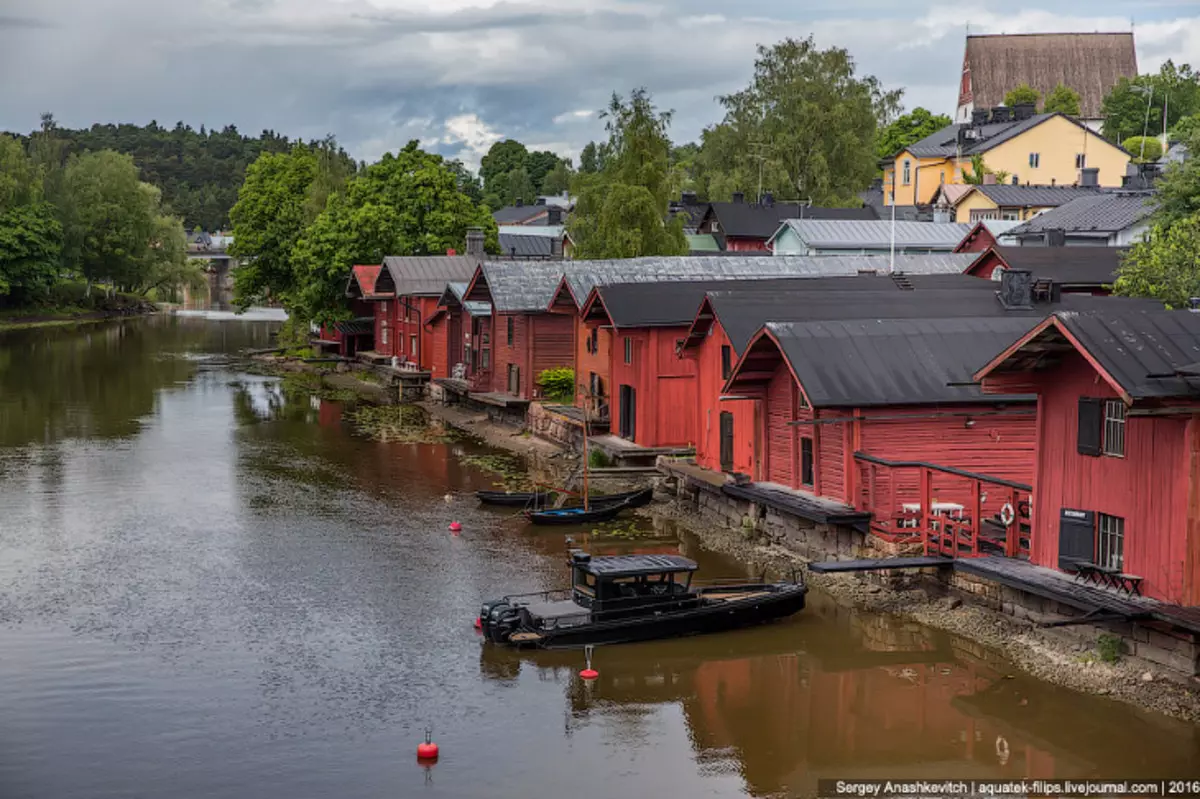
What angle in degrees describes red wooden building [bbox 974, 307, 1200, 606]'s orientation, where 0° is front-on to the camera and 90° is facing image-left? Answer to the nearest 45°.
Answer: approximately 45°

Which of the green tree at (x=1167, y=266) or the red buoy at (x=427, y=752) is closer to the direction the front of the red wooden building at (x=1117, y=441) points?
the red buoy

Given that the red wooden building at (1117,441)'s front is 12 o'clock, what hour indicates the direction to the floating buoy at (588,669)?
The floating buoy is roughly at 1 o'clock from the red wooden building.

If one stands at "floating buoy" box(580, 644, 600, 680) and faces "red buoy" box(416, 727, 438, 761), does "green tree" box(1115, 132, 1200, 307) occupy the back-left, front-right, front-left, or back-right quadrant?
back-left

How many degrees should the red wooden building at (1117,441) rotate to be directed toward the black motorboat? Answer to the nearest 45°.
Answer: approximately 45° to its right

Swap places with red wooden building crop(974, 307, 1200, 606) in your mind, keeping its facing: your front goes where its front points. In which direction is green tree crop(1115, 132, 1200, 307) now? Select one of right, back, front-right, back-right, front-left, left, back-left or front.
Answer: back-right

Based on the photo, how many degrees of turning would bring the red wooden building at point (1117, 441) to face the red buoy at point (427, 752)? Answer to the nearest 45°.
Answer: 0° — it already faces it
